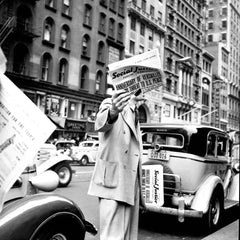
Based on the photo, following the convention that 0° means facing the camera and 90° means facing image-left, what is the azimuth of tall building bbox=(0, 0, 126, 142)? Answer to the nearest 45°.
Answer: approximately 315°

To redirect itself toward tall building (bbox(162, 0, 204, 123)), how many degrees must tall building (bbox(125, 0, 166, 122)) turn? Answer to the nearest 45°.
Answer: approximately 90° to its left

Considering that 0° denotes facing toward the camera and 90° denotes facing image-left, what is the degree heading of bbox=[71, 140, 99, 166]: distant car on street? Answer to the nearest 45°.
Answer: approximately 45°

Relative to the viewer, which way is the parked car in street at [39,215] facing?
to the viewer's right

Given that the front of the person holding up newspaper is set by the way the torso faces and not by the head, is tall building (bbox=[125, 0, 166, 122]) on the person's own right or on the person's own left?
on the person's own left

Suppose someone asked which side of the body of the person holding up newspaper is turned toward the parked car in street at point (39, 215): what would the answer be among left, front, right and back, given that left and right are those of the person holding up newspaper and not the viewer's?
right

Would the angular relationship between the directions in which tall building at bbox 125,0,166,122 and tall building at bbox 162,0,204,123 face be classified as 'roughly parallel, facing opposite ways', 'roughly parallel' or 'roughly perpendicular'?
roughly parallel

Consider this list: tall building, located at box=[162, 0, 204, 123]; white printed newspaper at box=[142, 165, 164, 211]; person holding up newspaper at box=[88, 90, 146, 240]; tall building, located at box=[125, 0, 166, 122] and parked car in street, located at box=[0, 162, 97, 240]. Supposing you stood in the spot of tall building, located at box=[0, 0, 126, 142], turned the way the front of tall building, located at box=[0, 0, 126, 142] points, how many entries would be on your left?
2

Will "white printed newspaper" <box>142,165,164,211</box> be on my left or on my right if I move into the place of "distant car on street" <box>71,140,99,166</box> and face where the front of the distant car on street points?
on my left

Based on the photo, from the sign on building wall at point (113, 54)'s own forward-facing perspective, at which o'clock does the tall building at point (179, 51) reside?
The tall building is roughly at 9 o'clock from the sign on building wall.

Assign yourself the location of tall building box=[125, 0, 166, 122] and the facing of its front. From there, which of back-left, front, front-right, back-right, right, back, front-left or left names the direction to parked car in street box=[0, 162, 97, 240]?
front-right

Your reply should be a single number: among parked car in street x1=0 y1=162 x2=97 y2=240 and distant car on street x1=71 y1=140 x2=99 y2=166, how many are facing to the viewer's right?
1

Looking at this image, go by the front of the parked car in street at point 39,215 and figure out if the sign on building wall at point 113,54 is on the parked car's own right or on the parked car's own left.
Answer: on the parked car's own left
